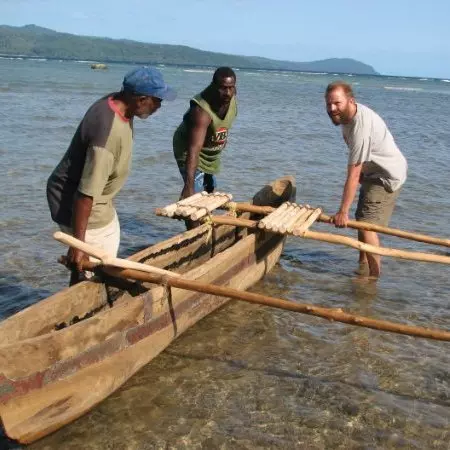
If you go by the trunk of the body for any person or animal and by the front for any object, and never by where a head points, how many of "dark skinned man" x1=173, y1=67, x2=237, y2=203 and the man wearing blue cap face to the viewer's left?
0

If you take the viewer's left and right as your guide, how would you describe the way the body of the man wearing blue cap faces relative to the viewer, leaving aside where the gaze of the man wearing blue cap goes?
facing to the right of the viewer

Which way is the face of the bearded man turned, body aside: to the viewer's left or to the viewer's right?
to the viewer's left

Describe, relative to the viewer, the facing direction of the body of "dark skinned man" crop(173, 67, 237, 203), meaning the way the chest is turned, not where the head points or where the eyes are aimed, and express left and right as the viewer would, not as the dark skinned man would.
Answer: facing the viewer and to the right of the viewer

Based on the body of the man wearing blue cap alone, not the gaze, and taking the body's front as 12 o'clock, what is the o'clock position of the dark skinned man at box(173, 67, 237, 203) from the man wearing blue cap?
The dark skinned man is roughly at 10 o'clock from the man wearing blue cap.

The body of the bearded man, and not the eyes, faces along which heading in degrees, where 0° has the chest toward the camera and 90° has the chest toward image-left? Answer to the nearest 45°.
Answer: approximately 90°

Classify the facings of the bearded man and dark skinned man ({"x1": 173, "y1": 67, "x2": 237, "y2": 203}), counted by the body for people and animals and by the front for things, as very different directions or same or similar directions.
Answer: very different directions

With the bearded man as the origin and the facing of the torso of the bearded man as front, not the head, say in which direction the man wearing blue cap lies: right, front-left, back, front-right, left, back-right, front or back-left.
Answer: front-left

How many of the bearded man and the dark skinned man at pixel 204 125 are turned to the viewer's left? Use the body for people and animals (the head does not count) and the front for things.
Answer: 1

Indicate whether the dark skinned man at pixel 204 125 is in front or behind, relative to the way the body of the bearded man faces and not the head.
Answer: in front

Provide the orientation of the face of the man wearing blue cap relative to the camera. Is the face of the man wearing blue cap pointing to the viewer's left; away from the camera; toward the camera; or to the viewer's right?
to the viewer's right

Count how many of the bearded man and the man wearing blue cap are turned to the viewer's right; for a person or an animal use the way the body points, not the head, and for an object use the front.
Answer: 1

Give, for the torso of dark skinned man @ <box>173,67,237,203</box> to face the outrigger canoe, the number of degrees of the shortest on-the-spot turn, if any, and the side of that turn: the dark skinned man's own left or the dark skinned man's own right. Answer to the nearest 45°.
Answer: approximately 45° to the dark skinned man's own right

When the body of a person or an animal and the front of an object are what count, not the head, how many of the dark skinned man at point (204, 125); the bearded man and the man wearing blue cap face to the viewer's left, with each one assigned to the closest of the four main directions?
1
